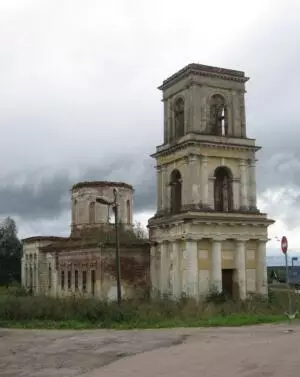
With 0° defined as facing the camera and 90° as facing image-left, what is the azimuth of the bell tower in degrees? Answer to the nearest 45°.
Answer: approximately 315°
